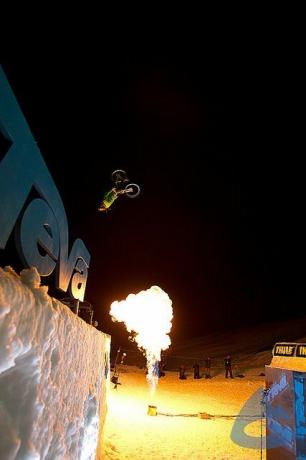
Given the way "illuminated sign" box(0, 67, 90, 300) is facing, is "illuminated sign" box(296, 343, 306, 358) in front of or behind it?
in front

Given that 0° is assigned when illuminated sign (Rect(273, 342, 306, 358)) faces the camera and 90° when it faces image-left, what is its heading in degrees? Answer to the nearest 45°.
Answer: approximately 0°

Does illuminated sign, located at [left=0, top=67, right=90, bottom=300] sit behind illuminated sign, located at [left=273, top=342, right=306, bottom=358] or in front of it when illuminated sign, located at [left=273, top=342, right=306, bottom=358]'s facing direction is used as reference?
in front

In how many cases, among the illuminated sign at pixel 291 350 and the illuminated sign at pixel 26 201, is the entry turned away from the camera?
0

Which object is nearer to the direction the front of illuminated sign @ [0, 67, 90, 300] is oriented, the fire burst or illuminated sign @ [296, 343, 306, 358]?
the illuminated sign

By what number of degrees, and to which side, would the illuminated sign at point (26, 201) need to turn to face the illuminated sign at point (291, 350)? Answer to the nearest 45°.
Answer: approximately 45° to its left

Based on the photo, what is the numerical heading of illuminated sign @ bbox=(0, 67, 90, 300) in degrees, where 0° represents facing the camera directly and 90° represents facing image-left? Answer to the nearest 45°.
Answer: approximately 315°

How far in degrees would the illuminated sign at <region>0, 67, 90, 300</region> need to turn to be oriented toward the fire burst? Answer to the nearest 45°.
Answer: approximately 90° to its left

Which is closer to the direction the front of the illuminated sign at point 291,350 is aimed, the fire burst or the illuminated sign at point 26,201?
the illuminated sign
